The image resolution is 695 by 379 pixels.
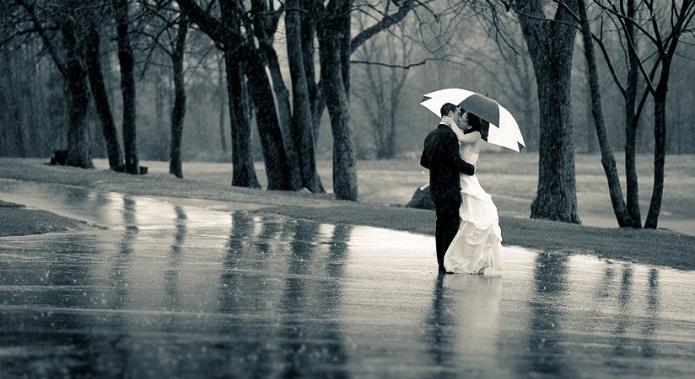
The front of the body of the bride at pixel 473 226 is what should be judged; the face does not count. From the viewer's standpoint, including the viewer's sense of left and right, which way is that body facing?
facing to the left of the viewer

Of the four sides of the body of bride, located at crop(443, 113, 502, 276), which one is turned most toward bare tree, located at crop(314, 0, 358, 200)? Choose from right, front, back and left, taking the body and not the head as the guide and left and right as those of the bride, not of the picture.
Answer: right

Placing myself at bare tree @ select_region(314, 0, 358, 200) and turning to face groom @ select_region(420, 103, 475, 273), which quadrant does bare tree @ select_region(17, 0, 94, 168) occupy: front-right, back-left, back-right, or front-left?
back-right

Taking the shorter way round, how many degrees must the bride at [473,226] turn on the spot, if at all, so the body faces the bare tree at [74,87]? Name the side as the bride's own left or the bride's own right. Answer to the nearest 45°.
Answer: approximately 45° to the bride's own right
